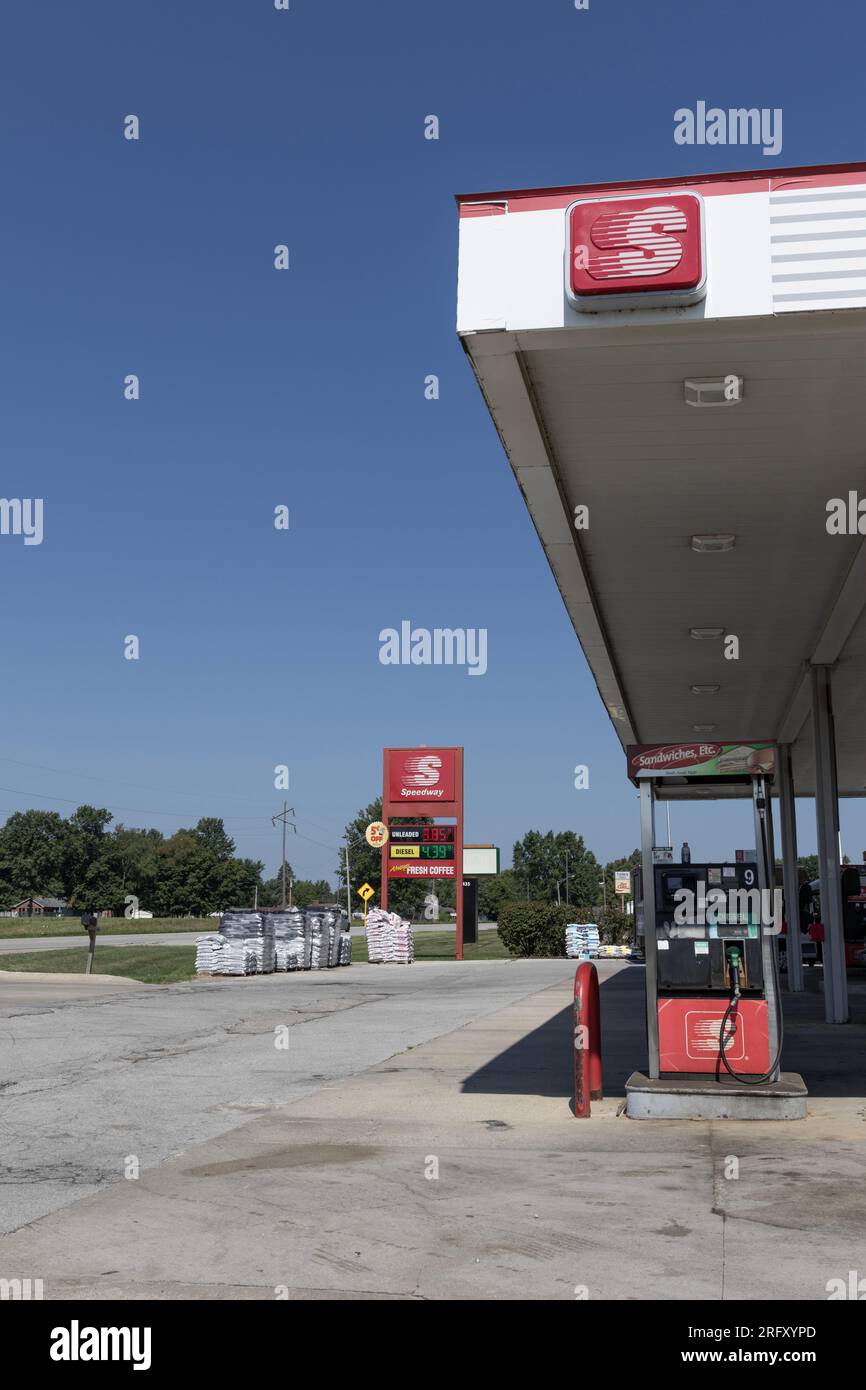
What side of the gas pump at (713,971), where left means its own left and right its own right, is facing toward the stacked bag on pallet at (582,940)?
back

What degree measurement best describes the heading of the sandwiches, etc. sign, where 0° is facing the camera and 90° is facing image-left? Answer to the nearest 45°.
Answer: approximately 0°

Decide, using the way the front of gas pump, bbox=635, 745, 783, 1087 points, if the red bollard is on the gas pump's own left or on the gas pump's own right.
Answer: on the gas pump's own right

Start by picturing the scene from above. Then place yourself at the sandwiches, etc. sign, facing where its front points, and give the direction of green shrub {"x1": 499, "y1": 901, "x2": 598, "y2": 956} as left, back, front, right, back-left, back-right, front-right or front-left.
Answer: back

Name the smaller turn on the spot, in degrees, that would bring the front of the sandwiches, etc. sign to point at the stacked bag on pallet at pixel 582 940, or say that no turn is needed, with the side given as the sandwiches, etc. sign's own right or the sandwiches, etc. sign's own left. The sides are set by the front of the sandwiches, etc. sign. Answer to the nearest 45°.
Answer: approximately 180°

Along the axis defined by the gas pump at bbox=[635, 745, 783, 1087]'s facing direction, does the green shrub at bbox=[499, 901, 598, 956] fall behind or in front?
behind
